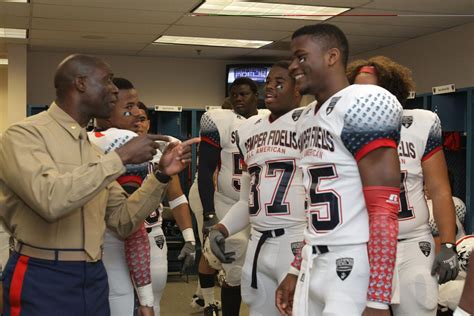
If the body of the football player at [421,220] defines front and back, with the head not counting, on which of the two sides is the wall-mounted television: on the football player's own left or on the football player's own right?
on the football player's own right

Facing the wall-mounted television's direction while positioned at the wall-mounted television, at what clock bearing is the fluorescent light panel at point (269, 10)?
The fluorescent light panel is roughly at 12 o'clock from the wall-mounted television.

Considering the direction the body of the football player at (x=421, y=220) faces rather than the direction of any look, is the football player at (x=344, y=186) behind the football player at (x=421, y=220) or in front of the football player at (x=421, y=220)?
in front

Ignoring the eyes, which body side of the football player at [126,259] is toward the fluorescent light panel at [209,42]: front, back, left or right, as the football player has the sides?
left

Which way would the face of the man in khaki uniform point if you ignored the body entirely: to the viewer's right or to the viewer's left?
to the viewer's right

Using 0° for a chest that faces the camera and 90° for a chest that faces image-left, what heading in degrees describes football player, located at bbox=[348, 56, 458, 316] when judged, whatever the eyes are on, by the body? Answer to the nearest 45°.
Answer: approximately 45°

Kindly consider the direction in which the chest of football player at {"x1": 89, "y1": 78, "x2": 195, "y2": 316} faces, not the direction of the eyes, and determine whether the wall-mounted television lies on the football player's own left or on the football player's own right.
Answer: on the football player's own left

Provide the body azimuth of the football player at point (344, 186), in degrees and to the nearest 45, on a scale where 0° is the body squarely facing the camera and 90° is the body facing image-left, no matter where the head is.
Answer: approximately 45°

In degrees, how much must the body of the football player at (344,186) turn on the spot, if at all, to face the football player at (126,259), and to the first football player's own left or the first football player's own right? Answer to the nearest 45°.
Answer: approximately 90° to the first football player's own right

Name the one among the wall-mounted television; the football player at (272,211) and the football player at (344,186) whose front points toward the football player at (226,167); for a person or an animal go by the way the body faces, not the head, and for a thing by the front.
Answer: the wall-mounted television

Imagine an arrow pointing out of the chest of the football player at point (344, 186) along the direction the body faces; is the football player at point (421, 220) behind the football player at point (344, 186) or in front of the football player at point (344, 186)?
behind

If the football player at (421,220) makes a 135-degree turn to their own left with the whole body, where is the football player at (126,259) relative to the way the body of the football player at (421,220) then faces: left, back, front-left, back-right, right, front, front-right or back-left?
back
